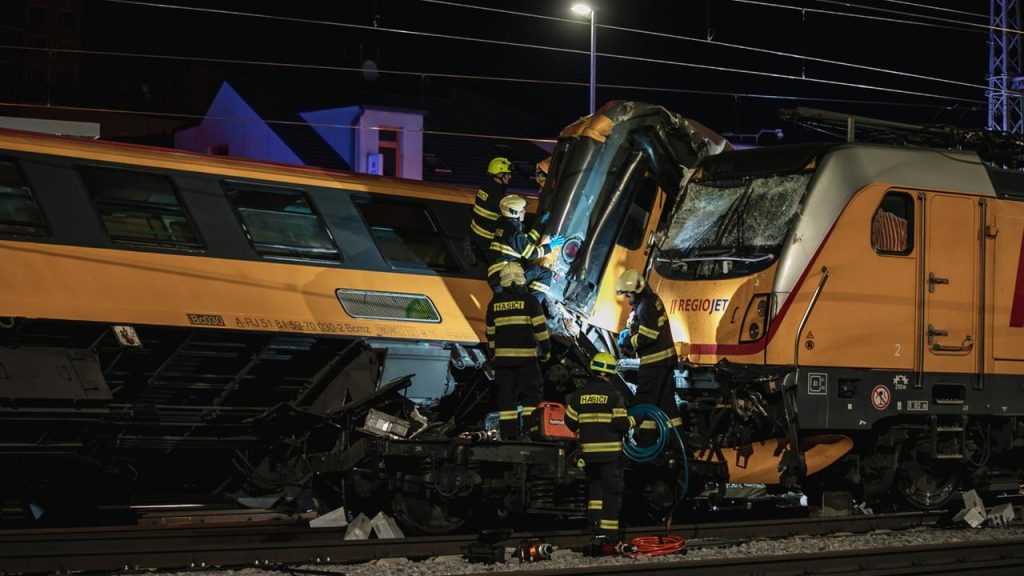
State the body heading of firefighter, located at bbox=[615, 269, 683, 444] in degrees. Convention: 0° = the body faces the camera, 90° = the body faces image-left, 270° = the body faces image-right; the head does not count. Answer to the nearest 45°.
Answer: approximately 90°

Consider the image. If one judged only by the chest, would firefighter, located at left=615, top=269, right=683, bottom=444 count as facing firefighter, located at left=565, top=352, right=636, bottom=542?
no

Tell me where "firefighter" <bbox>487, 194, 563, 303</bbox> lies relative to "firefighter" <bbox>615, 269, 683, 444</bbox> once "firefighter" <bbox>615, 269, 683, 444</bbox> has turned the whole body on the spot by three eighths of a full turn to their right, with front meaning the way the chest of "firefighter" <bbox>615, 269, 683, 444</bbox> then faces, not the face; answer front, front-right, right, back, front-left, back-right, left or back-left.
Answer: back-left

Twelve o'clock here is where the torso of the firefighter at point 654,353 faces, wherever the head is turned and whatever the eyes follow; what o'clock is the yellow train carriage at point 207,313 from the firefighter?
The yellow train carriage is roughly at 12 o'clock from the firefighter.

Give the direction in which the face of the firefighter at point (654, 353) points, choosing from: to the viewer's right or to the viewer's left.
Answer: to the viewer's left

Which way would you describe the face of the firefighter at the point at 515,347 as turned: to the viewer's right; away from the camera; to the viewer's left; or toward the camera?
away from the camera
